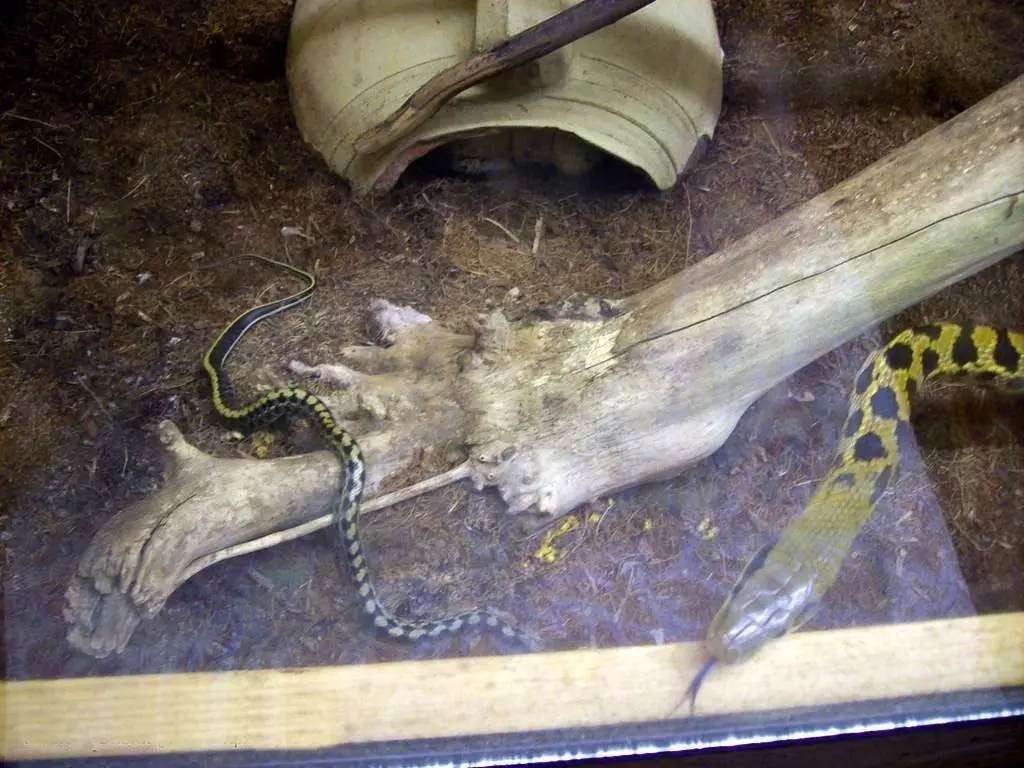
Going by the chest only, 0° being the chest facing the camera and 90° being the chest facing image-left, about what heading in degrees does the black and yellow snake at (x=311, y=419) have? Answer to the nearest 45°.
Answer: approximately 315°

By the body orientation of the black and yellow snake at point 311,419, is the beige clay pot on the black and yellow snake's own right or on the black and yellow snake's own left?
on the black and yellow snake's own left

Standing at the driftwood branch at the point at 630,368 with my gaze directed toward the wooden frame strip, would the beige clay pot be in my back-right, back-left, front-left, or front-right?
back-right

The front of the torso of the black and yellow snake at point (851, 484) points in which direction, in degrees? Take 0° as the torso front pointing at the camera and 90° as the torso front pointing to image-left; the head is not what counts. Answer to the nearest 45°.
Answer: approximately 45°

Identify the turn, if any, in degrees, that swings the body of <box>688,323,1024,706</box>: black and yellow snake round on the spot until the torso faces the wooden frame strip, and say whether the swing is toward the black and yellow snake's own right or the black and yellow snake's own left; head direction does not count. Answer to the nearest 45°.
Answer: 0° — it already faces it
